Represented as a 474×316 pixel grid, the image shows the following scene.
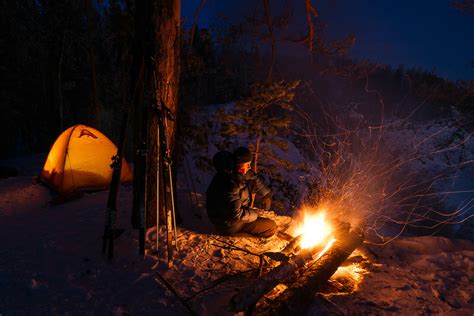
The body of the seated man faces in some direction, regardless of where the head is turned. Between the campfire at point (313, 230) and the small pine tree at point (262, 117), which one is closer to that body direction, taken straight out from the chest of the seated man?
the campfire

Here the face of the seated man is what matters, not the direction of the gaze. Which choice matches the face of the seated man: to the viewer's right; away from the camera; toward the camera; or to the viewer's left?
to the viewer's right

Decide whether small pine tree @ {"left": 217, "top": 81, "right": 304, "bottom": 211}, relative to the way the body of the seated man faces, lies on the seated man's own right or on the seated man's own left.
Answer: on the seated man's own left

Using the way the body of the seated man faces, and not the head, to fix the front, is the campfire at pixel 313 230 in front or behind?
in front

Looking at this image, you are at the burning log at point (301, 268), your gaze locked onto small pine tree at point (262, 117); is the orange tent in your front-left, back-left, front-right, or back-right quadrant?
front-left

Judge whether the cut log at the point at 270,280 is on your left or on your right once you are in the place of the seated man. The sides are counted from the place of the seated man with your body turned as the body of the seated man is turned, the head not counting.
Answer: on your right

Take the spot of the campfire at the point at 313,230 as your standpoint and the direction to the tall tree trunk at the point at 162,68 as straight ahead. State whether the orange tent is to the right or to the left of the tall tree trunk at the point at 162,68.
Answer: right

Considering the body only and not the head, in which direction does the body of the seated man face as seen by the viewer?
to the viewer's right

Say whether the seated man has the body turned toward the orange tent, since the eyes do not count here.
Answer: no
